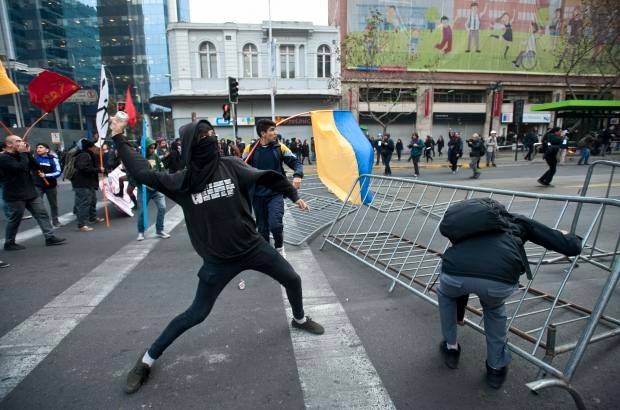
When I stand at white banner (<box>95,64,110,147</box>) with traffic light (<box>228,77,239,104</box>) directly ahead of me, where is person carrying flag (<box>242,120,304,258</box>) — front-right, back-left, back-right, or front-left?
back-right

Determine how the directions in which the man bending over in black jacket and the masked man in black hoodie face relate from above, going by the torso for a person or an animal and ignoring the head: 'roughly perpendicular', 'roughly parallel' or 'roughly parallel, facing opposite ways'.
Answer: roughly parallel, facing opposite ways

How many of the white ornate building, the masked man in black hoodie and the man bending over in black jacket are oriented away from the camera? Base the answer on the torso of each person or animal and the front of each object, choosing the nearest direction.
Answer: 1

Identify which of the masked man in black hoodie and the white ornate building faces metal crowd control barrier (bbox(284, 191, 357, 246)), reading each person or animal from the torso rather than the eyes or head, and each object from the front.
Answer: the white ornate building

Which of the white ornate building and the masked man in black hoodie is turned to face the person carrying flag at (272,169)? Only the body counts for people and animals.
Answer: the white ornate building

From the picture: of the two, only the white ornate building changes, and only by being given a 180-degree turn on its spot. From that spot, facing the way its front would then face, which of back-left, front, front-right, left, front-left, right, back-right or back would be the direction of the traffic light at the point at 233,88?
back

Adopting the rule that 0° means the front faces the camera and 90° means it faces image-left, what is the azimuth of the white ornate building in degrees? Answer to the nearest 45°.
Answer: approximately 0°

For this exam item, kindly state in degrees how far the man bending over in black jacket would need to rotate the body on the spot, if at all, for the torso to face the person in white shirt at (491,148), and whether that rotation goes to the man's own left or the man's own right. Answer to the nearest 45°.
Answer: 0° — they already face them

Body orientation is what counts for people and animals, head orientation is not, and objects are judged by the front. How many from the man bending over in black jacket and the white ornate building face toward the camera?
1

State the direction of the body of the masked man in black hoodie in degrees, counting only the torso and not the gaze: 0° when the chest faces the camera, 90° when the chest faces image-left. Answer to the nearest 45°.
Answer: approximately 315°

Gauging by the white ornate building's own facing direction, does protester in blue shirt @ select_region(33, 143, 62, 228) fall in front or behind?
in front

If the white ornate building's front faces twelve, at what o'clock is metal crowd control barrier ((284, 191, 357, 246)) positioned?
The metal crowd control barrier is roughly at 12 o'clock from the white ornate building.

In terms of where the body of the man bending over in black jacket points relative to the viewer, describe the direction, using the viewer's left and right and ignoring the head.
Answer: facing away from the viewer

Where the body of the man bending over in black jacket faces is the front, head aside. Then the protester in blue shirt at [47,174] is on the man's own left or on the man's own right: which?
on the man's own left

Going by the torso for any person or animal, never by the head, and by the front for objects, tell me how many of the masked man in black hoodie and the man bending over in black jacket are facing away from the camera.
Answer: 1

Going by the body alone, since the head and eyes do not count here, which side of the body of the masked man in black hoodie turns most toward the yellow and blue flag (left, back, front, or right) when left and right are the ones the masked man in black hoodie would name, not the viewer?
left

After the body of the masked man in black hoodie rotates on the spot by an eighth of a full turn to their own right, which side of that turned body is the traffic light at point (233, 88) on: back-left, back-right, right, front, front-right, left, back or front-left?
back
